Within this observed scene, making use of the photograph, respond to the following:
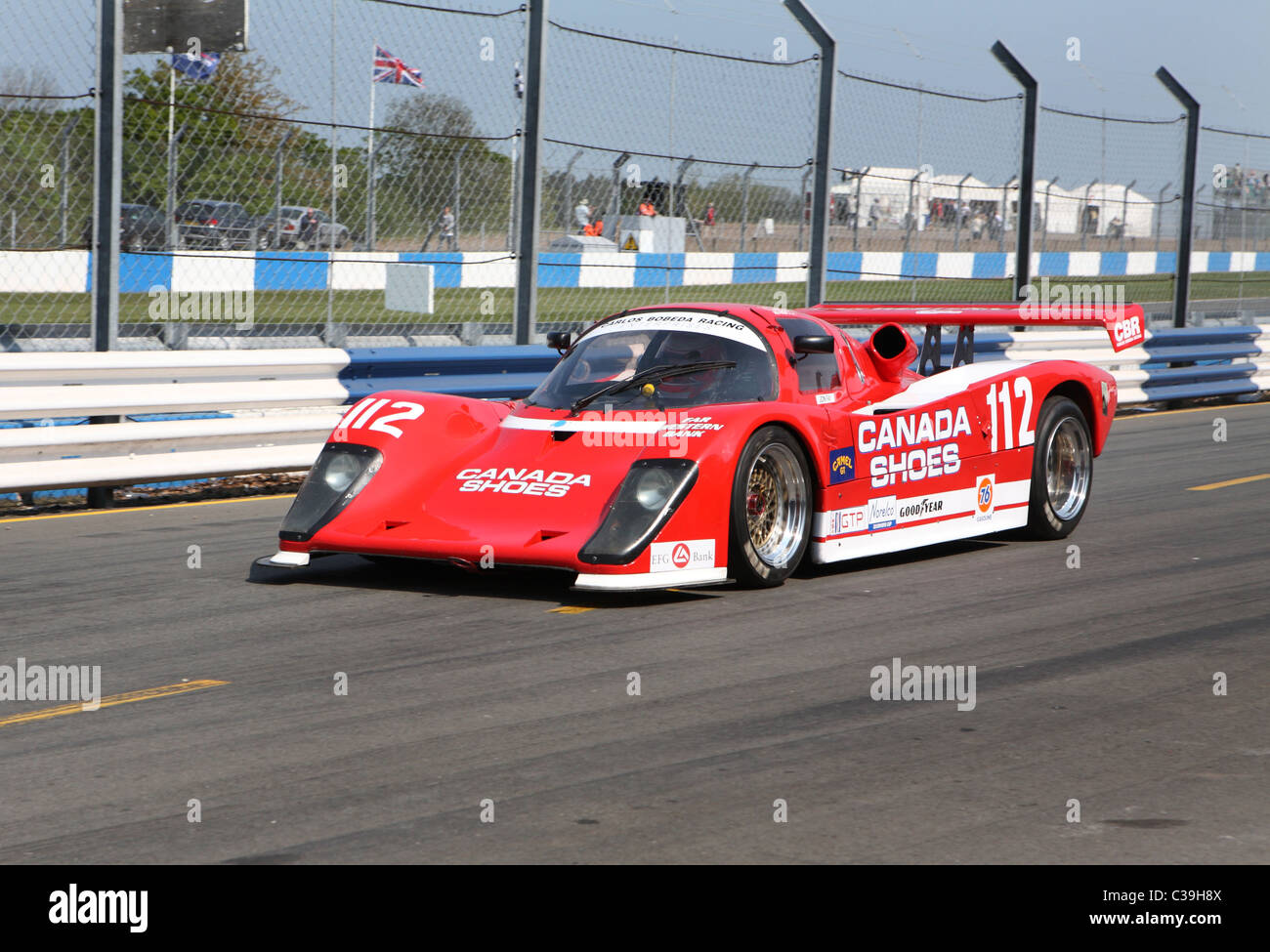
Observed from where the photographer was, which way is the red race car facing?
facing the viewer and to the left of the viewer

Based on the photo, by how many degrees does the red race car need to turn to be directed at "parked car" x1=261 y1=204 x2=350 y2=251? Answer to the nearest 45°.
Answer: approximately 90° to its right

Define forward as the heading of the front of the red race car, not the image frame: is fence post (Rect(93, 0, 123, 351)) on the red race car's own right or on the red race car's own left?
on the red race car's own right

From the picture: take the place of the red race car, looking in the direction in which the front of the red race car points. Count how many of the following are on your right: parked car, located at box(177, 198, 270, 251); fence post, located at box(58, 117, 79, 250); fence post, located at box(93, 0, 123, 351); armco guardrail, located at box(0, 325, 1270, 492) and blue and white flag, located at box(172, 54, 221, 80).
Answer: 5

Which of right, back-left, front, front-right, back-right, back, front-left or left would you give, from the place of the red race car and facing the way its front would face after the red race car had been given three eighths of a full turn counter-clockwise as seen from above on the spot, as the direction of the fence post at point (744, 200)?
left

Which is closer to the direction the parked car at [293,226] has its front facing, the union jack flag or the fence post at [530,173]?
the union jack flag
